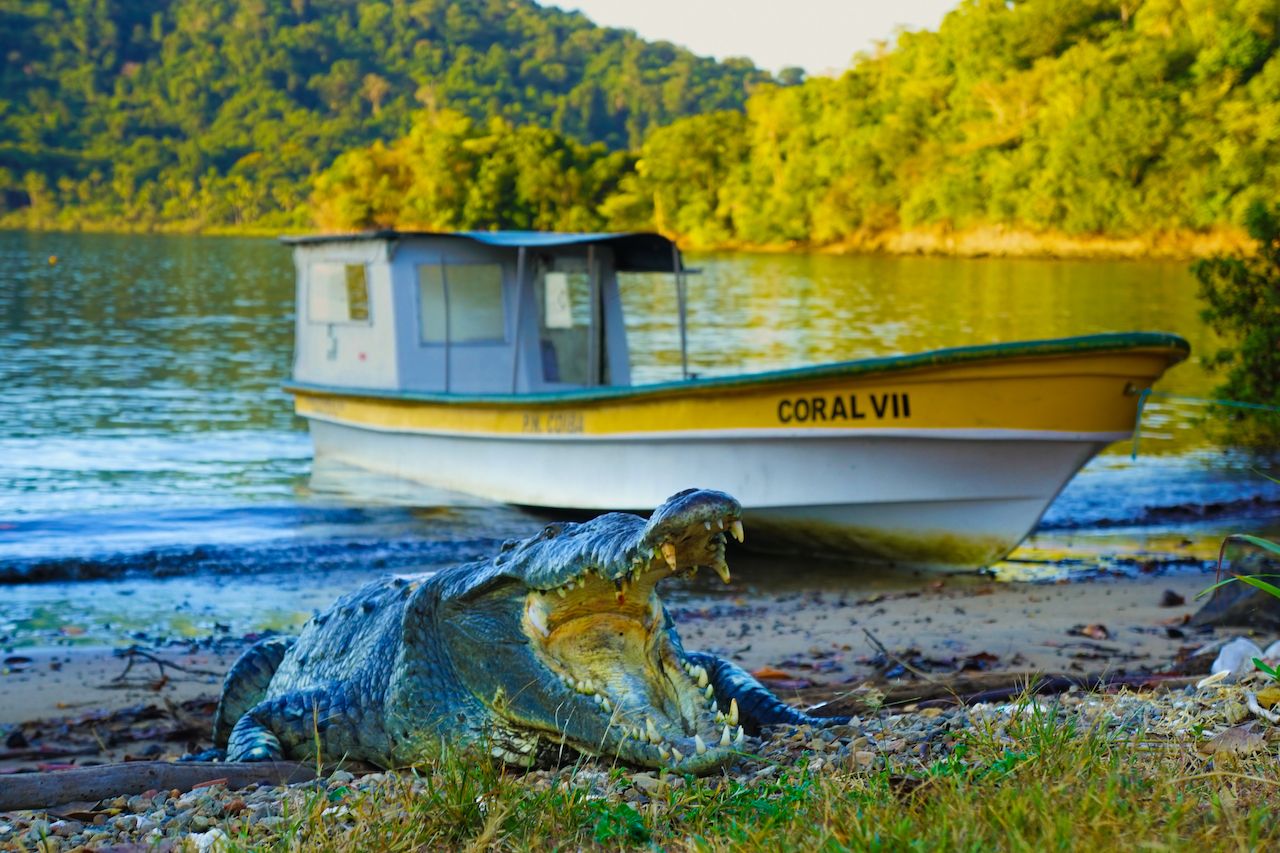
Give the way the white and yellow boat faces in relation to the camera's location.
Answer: facing the viewer and to the right of the viewer

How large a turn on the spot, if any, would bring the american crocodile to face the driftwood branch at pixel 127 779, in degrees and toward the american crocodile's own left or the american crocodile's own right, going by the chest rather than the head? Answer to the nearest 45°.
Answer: approximately 135° to the american crocodile's own right

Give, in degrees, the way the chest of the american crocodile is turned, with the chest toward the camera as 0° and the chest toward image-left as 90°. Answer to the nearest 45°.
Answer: approximately 315°

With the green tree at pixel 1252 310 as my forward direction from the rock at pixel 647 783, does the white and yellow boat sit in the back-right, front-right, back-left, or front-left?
front-left

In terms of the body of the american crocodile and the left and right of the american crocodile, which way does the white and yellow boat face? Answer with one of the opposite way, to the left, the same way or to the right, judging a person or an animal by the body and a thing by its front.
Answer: the same way

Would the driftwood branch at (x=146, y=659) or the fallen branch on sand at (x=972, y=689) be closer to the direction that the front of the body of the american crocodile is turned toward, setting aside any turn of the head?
the fallen branch on sand

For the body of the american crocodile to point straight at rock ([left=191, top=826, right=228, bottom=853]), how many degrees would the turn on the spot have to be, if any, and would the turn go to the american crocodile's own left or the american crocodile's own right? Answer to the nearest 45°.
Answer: approximately 90° to the american crocodile's own right

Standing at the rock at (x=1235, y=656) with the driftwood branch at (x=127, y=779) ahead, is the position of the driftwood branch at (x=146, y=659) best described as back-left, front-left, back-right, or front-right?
front-right

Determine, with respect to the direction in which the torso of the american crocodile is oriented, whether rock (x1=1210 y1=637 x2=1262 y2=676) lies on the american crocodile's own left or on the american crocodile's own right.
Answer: on the american crocodile's own left

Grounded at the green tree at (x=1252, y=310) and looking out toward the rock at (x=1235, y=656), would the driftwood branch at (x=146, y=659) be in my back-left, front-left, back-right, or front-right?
front-right

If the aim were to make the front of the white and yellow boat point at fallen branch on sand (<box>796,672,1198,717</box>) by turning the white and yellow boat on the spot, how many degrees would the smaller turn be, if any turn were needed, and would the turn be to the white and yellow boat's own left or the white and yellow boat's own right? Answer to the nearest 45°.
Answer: approximately 45° to the white and yellow boat's own right

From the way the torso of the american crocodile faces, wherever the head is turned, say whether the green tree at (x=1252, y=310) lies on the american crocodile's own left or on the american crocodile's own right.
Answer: on the american crocodile's own left

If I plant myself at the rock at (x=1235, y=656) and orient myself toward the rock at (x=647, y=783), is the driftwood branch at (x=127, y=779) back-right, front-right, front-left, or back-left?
front-right

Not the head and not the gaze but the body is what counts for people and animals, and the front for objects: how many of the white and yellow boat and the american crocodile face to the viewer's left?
0
